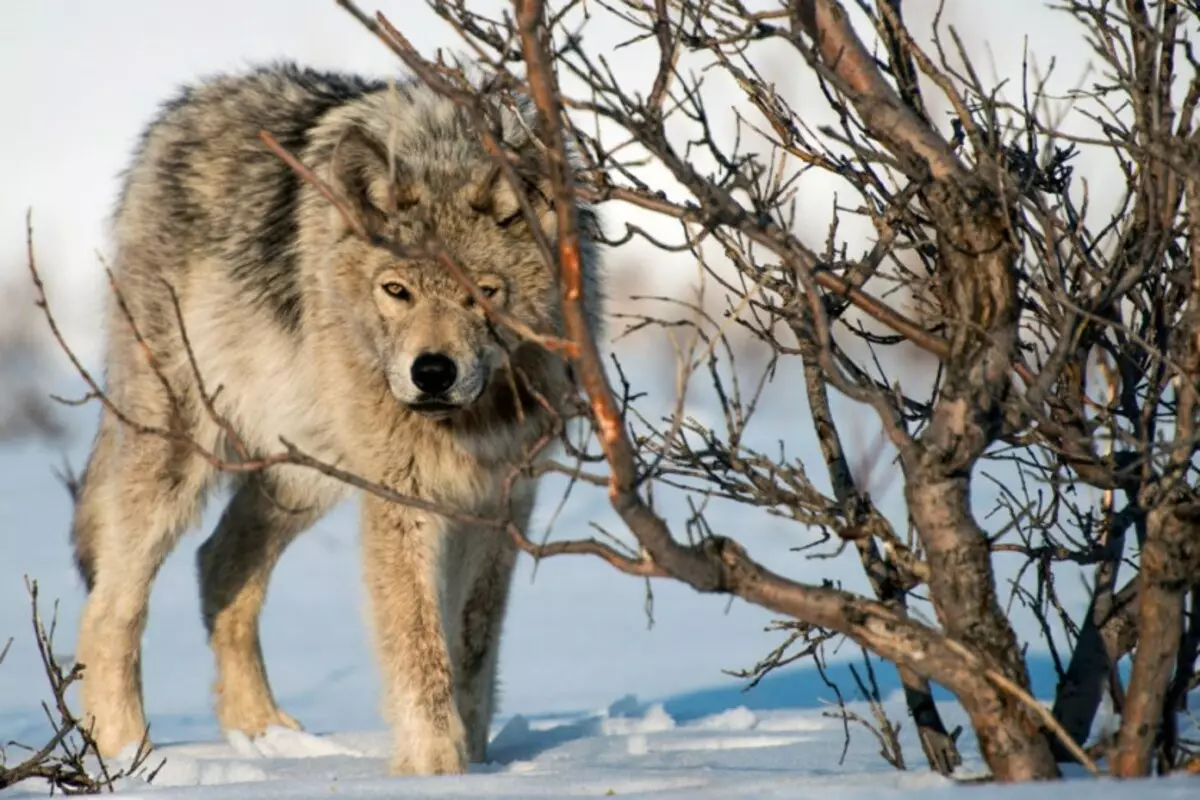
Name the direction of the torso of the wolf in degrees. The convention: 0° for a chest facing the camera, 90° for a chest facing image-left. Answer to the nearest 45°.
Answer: approximately 315°
